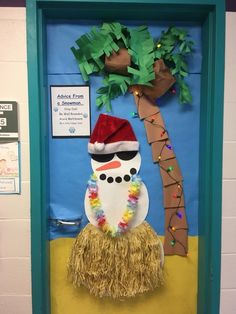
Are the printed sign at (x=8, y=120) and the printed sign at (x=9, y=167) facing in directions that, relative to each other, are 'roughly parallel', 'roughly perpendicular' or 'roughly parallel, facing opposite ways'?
roughly parallel

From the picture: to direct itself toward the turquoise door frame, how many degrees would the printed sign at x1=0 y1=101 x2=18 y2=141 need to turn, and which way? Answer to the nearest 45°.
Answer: approximately 90° to its left

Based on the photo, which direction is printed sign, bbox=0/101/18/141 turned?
toward the camera

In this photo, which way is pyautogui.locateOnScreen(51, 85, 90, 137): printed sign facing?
toward the camera

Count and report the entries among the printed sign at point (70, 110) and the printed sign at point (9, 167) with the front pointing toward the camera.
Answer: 2

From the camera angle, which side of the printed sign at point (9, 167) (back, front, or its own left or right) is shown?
front

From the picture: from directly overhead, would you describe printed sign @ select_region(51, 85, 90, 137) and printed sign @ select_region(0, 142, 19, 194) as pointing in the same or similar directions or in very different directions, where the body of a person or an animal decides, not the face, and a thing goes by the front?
same or similar directions

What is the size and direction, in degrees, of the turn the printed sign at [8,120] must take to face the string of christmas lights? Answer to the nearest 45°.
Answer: approximately 90° to its left

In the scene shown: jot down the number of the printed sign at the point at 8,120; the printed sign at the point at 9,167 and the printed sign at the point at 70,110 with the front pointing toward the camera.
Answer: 3
